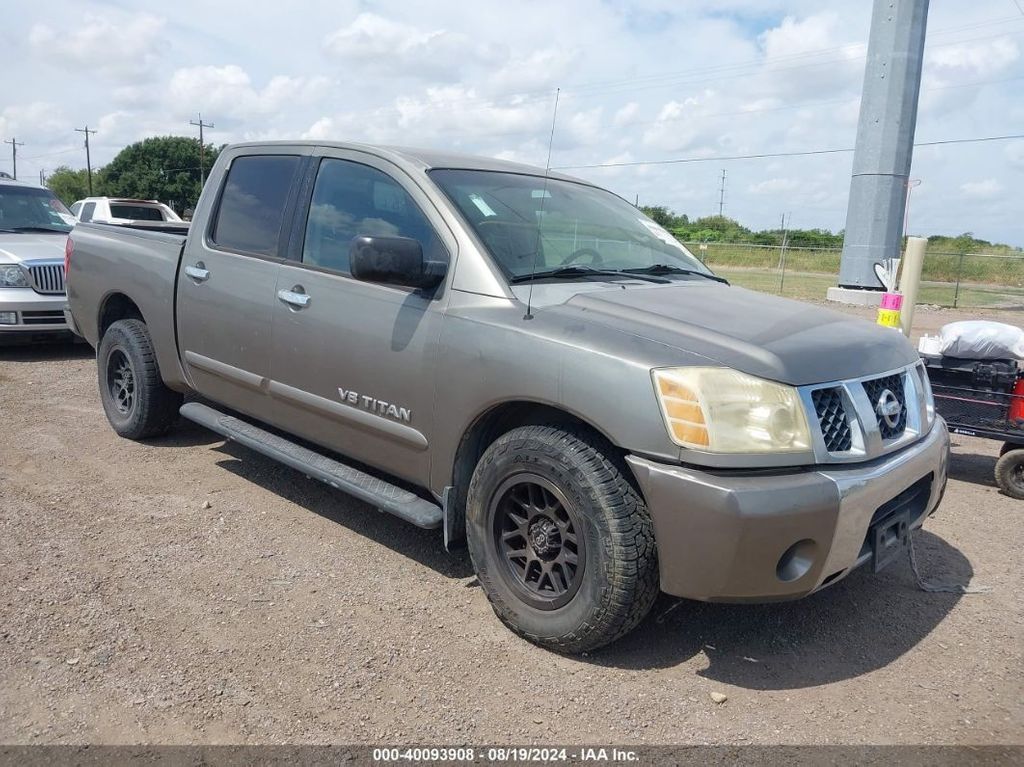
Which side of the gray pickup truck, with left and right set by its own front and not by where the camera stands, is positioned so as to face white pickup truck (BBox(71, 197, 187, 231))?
back

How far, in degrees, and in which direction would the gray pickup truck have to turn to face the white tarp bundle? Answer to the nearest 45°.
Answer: approximately 90° to its left

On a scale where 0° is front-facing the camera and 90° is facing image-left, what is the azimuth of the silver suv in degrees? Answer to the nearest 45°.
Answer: approximately 315°

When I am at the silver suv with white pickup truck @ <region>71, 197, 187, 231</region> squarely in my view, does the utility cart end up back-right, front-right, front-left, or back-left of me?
back-right

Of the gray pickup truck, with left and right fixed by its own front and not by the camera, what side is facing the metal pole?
left

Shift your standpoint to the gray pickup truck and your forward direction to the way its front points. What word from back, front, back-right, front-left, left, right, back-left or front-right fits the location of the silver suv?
back

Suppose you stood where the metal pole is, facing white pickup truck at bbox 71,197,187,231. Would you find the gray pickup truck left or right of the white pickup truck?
left

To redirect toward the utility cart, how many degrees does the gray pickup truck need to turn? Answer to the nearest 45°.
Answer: approximately 90° to its left

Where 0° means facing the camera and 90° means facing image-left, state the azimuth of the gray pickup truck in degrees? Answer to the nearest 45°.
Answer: approximately 315°

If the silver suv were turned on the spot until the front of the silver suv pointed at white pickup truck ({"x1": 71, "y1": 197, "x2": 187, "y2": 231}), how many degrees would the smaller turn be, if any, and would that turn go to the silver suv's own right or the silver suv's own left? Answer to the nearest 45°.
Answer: approximately 135° to the silver suv's own left
